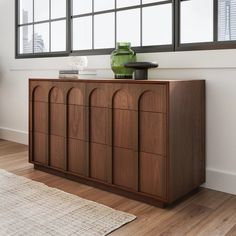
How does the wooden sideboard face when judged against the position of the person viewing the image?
facing the viewer and to the left of the viewer
